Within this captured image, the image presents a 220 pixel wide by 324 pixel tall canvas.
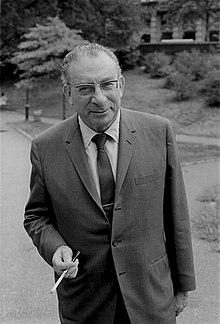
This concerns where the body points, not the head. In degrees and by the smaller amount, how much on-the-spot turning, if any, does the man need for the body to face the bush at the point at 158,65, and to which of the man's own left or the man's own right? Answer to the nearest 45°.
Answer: approximately 180°

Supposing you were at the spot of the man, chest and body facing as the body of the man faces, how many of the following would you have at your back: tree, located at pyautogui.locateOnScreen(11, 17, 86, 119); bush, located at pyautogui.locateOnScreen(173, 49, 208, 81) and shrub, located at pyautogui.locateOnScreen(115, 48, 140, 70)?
3

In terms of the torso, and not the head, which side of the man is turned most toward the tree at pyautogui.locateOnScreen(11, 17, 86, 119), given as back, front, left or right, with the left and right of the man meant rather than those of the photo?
back

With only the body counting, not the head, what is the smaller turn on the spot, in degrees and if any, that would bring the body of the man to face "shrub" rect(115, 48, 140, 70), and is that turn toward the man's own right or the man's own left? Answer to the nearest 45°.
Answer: approximately 180°

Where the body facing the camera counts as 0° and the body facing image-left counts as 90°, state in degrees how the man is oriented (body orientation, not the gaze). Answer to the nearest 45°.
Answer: approximately 0°

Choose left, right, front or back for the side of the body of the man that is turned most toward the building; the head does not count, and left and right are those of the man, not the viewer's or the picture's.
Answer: back

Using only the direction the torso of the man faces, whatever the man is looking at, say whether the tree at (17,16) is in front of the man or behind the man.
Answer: behind

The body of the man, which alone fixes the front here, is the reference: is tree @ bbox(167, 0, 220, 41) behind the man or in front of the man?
behind

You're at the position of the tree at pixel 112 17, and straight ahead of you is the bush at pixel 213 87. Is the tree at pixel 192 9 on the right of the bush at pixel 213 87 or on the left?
left

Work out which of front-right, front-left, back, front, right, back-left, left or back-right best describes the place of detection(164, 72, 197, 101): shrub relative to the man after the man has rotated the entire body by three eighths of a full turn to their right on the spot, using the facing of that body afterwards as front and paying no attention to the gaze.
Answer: front-right

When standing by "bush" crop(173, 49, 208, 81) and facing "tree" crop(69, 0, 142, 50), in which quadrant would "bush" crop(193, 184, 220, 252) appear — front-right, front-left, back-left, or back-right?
back-left
